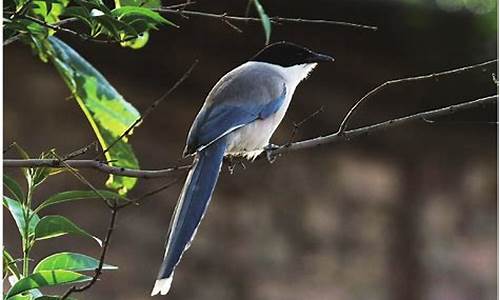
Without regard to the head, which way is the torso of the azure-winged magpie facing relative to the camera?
to the viewer's right

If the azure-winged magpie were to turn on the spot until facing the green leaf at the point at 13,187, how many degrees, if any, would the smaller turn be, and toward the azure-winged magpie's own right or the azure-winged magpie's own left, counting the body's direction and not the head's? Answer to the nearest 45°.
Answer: approximately 135° to the azure-winged magpie's own right
